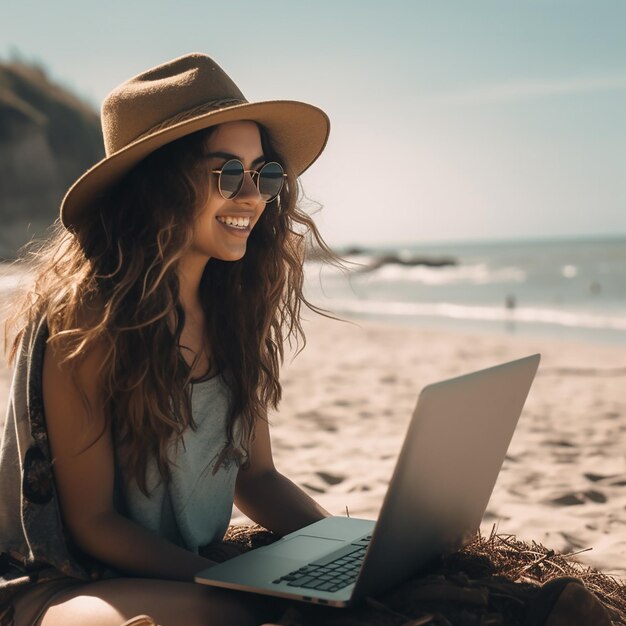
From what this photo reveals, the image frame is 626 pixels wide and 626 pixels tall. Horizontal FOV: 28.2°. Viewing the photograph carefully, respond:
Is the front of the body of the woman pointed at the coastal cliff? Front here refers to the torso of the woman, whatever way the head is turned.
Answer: no

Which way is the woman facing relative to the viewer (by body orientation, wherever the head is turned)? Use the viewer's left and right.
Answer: facing the viewer and to the right of the viewer

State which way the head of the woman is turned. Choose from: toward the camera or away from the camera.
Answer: toward the camera
